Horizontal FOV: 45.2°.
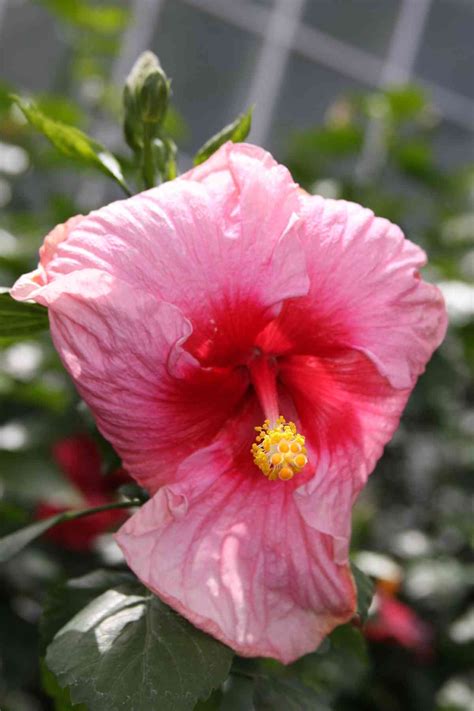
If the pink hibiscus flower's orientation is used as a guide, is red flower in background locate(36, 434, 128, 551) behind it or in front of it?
behind

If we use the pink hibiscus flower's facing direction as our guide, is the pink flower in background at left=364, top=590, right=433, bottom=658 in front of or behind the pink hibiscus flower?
behind

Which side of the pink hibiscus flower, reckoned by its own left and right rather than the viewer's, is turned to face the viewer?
front
